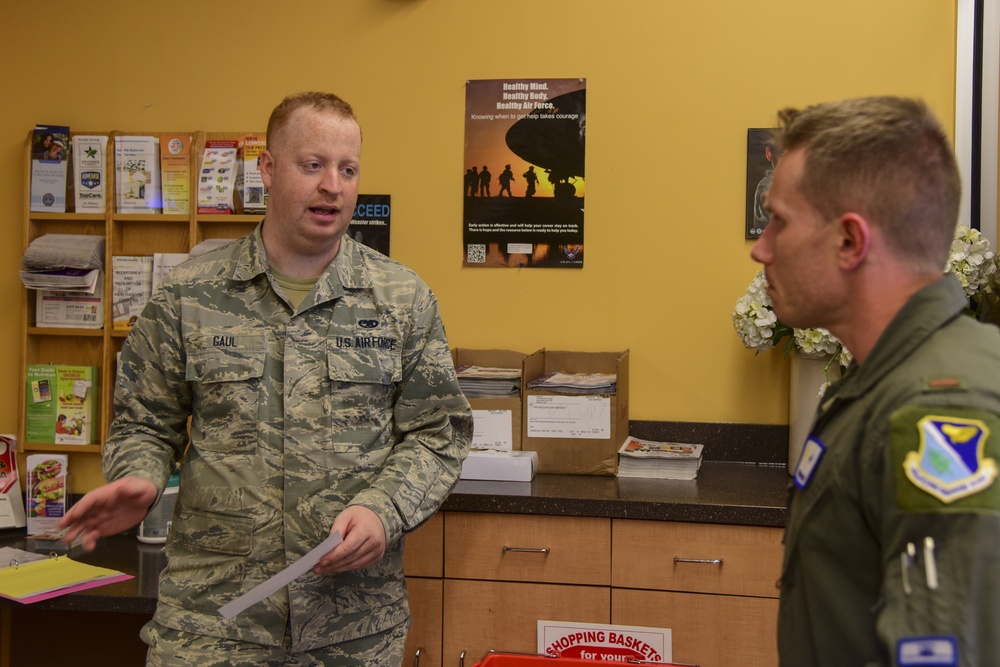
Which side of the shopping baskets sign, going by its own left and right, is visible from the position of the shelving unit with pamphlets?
right

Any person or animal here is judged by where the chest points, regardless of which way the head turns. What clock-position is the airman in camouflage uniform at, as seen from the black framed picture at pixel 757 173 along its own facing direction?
The airman in camouflage uniform is roughly at 1 o'clock from the black framed picture.

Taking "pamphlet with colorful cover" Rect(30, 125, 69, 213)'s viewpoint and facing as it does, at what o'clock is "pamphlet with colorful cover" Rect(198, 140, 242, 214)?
"pamphlet with colorful cover" Rect(198, 140, 242, 214) is roughly at 10 o'clock from "pamphlet with colorful cover" Rect(30, 125, 69, 213).

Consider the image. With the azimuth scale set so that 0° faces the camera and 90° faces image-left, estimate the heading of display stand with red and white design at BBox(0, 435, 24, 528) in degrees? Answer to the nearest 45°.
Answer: approximately 0°

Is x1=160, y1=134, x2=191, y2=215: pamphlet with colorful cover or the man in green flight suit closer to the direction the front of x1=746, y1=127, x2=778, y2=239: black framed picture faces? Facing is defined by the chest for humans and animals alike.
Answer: the man in green flight suit

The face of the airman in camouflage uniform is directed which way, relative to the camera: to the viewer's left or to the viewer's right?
to the viewer's right

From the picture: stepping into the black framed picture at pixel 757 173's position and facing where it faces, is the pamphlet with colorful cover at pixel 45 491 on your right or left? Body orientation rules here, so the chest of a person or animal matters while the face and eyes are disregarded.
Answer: on your right
